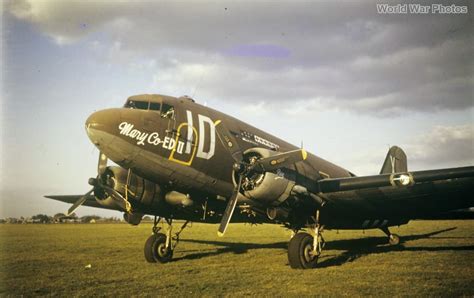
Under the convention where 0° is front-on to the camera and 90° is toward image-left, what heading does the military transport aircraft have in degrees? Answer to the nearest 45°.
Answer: approximately 45°
